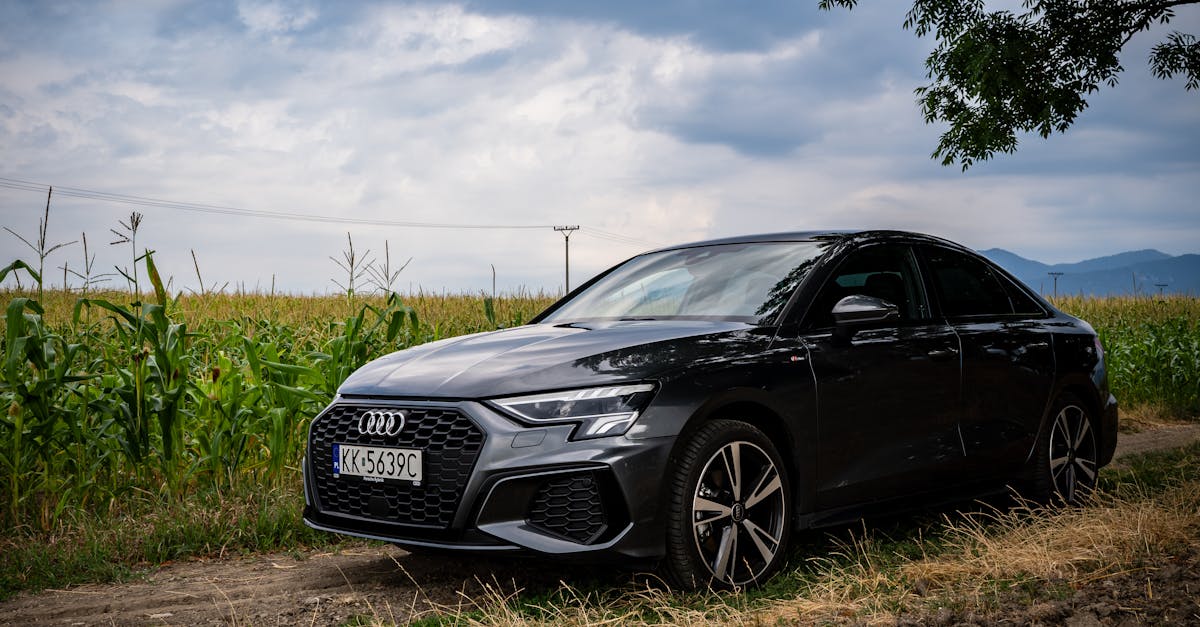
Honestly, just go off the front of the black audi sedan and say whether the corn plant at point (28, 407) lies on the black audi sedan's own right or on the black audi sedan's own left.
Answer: on the black audi sedan's own right

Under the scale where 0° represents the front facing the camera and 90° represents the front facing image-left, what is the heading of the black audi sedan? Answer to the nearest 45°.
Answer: approximately 45°
